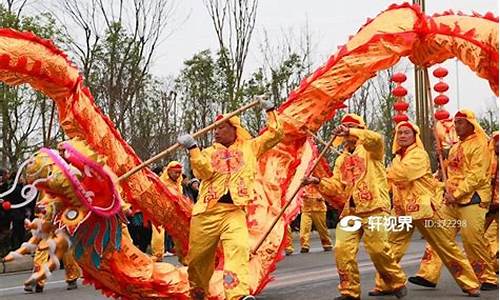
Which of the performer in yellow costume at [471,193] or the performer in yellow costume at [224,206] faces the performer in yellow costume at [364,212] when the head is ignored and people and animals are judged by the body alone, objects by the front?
the performer in yellow costume at [471,193]

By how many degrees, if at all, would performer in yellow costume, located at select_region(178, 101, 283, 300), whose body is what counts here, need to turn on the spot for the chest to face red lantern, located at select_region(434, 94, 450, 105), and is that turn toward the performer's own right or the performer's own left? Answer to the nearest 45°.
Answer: approximately 135° to the performer's own left

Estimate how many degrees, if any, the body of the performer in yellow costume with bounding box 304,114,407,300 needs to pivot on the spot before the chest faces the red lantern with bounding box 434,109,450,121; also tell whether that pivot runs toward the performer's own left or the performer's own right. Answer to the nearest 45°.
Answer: approximately 180°
